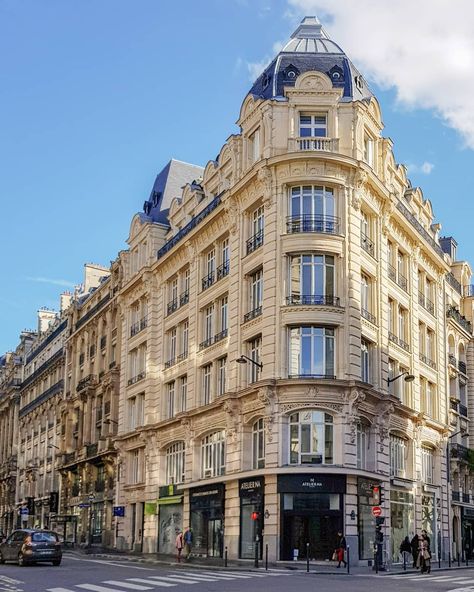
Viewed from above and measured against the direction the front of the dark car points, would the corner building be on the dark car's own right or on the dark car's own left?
on the dark car's own right

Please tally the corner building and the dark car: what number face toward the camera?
1

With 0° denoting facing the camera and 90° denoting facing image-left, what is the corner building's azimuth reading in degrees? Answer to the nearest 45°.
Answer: approximately 0°

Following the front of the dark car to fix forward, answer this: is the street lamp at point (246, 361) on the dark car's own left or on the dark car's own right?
on the dark car's own right
